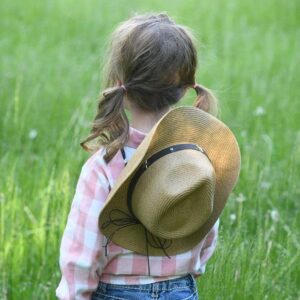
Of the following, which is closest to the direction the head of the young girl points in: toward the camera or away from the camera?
away from the camera

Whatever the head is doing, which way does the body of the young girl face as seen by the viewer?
away from the camera
